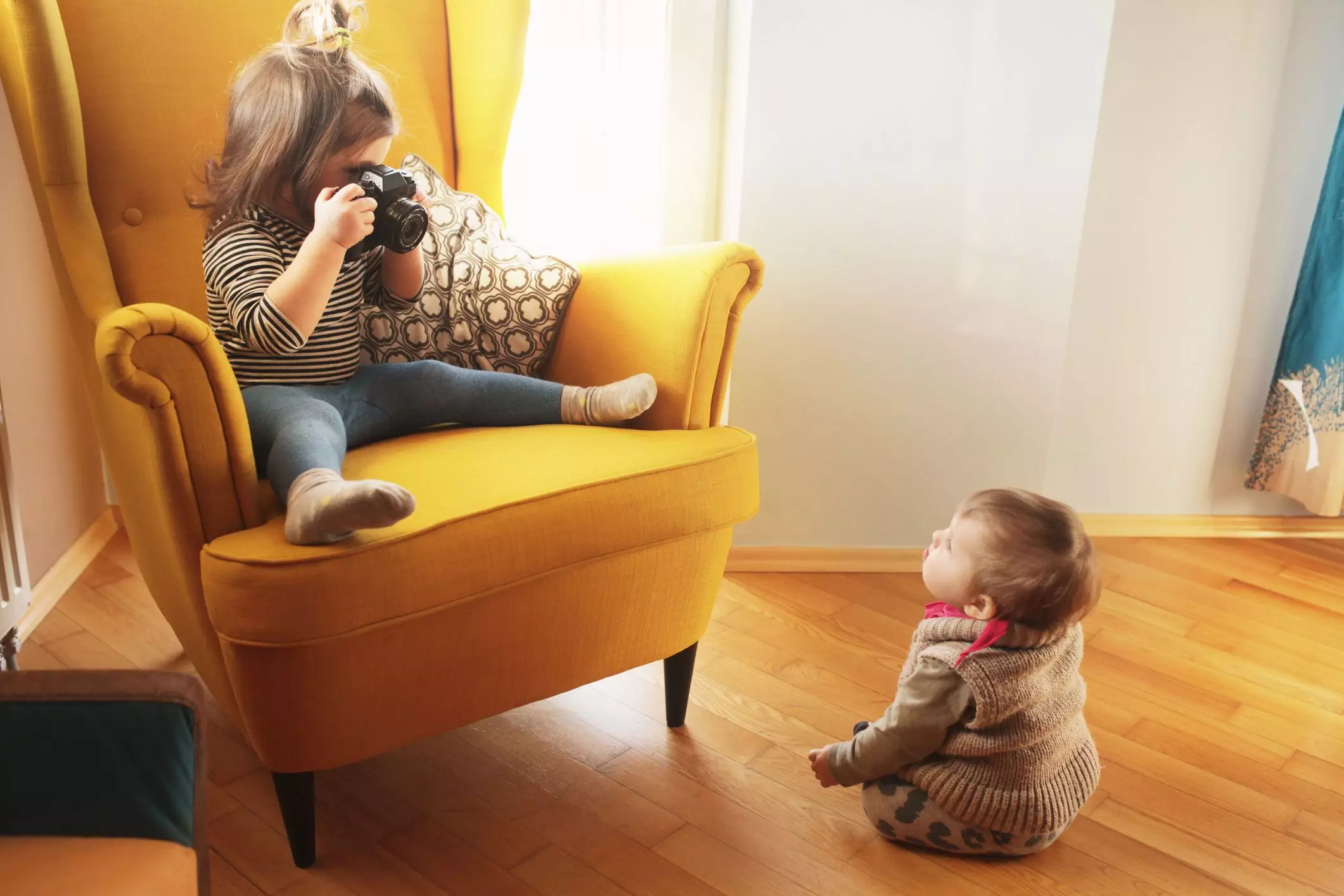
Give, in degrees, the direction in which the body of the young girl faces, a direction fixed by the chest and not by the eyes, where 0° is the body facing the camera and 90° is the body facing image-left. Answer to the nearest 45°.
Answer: approximately 315°

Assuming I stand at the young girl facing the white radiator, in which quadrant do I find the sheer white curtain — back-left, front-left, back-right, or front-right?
back-right

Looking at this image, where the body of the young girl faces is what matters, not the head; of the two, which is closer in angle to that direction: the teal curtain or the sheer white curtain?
the teal curtain

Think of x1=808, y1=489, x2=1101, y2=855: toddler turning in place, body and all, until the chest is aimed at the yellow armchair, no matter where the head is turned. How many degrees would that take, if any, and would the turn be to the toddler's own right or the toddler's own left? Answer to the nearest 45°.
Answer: approximately 45° to the toddler's own left

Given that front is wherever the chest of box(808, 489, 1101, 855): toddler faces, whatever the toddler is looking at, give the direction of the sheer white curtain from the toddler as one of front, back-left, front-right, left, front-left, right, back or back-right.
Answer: front

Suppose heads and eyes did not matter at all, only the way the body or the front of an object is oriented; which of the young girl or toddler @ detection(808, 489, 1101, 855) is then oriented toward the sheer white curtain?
the toddler

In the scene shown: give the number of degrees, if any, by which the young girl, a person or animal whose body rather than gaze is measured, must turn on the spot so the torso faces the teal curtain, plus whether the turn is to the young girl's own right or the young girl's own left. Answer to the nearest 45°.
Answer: approximately 45° to the young girl's own left

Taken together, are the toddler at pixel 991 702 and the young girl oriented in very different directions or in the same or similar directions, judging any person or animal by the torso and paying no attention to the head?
very different directions

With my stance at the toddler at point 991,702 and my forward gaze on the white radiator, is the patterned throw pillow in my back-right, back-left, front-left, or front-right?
front-right

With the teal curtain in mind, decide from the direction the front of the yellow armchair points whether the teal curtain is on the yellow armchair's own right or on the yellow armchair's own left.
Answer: on the yellow armchair's own left

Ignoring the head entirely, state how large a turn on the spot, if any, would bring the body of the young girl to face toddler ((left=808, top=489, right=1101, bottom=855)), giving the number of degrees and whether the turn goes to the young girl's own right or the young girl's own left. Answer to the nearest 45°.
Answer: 0° — they already face them

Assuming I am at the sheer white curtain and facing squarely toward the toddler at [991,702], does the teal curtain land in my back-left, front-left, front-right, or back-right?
front-left

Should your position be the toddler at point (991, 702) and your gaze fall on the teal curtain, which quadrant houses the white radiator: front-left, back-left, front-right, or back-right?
back-left

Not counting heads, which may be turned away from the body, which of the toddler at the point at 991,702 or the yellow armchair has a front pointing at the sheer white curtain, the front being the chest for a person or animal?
the toddler

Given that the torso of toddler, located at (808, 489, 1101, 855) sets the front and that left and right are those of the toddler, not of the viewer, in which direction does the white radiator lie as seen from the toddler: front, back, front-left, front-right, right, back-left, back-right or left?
front-left

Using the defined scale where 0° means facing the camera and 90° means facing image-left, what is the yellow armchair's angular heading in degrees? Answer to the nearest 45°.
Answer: approximately 315°
